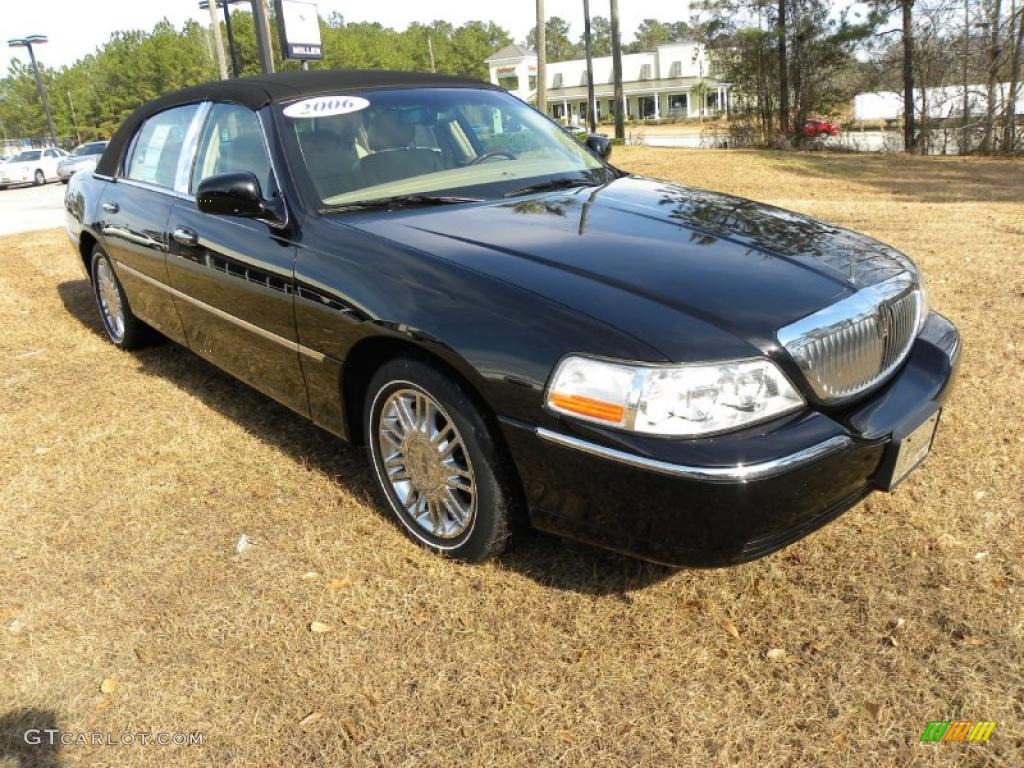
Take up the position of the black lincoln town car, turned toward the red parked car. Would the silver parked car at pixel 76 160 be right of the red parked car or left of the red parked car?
left

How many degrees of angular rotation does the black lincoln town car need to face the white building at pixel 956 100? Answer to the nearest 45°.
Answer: approximately 90° to its left

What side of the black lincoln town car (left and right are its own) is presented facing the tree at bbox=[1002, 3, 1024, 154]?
left

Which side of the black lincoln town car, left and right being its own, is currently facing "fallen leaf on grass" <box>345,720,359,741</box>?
right

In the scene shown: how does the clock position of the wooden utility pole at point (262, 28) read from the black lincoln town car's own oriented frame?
The wooden utility pole is roughly at 7 o'clock from the black lincoln town car.

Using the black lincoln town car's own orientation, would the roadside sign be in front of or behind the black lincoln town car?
behind

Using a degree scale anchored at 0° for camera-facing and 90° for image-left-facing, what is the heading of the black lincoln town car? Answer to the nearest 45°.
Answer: approximately 315°

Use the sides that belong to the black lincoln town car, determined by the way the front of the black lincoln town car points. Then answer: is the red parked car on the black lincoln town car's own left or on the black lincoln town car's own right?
on the black lincoln town car's own left

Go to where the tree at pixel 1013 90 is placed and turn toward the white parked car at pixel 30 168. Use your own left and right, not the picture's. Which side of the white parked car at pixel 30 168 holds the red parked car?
right

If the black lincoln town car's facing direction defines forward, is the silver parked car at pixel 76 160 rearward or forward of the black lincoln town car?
rearward
